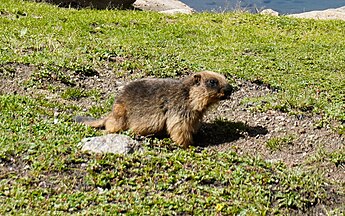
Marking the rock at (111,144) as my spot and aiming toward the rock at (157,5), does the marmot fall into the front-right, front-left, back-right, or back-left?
front-right

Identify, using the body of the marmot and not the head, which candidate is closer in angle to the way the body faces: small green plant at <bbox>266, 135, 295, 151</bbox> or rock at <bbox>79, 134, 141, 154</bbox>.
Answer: the small green plant

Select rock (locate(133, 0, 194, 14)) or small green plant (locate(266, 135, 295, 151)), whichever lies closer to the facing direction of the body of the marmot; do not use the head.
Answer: the small green plant

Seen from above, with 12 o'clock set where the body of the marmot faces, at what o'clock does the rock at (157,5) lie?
The rock is roughly at 9 o'clock from the marmot.

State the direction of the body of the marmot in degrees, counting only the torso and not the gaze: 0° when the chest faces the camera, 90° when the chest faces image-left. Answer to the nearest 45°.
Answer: approximately 270°

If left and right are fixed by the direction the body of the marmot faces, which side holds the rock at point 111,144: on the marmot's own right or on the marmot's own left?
on the marmot's own right

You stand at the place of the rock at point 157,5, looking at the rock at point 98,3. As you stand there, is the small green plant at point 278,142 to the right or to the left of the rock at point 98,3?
left

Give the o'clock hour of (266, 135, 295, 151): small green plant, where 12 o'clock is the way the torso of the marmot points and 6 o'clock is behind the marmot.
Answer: The small green plant is roughly at 12 o'clock from the marmot.

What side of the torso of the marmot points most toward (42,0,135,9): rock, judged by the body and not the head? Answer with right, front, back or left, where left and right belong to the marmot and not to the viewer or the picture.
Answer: left

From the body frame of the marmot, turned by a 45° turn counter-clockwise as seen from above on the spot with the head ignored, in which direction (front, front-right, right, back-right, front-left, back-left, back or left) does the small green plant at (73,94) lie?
left
